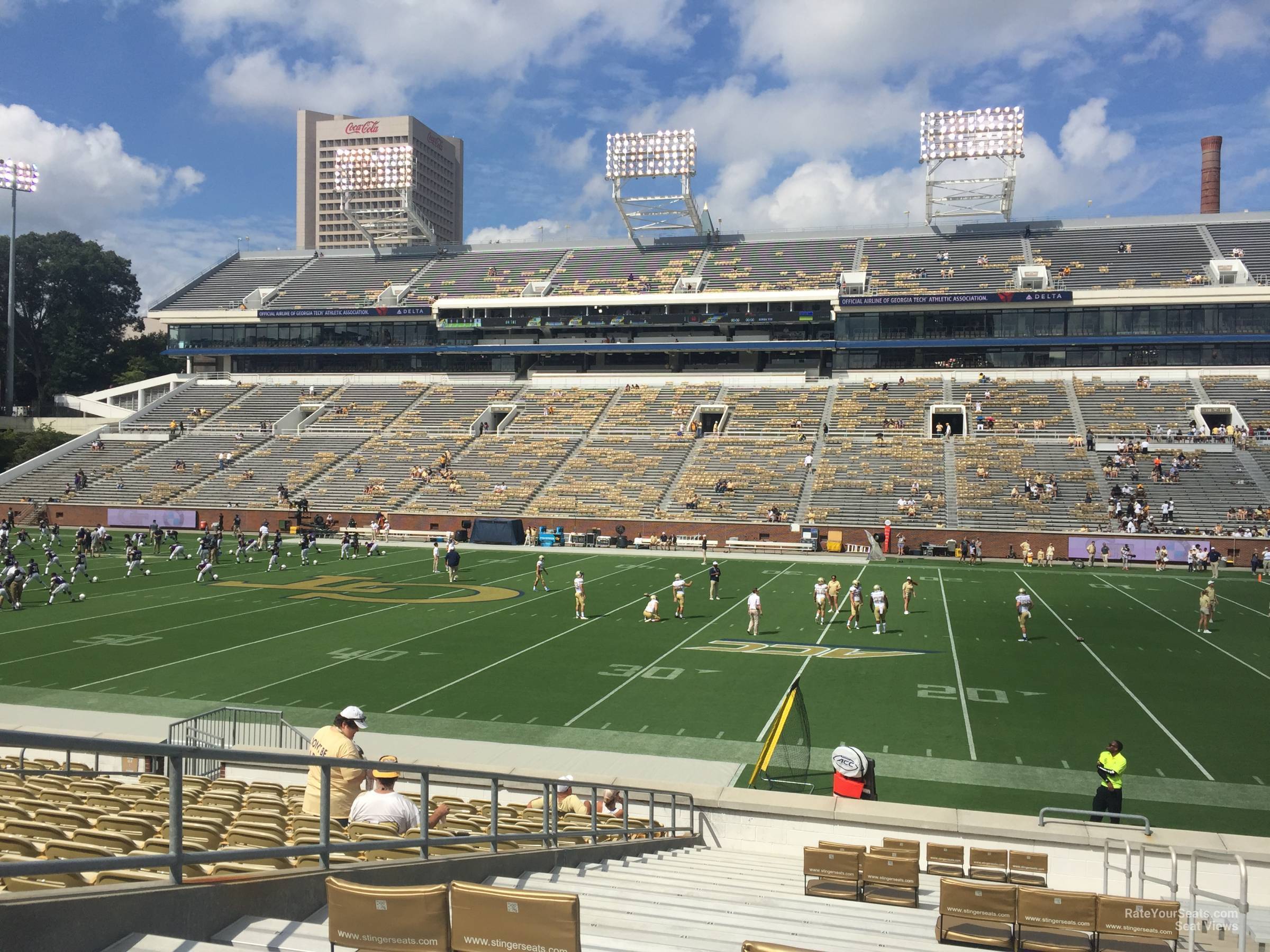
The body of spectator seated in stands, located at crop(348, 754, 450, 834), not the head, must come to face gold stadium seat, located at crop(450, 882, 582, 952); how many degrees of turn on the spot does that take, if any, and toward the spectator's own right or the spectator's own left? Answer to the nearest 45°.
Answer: approximately 180°

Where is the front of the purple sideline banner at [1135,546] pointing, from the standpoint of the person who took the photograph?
facing the viewer

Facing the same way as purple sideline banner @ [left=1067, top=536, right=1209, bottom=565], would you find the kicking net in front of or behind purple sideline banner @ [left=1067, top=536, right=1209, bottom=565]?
in front

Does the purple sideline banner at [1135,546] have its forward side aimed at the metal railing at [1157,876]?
yes

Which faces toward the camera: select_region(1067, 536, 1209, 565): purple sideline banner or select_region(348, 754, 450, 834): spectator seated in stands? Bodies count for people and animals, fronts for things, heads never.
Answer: the purple sideline banner

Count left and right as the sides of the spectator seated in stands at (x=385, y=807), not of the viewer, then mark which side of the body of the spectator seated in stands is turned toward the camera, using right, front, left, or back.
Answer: back

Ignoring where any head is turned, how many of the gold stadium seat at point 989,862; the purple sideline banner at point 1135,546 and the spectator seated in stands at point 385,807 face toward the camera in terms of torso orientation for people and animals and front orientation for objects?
1

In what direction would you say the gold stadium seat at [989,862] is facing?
away from the camera

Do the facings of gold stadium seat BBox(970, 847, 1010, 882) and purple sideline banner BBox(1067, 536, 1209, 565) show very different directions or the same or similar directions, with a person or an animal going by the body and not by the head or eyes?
very different directions

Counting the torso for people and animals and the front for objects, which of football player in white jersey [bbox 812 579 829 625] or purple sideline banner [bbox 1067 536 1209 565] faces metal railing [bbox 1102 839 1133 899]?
the purple sideline banner

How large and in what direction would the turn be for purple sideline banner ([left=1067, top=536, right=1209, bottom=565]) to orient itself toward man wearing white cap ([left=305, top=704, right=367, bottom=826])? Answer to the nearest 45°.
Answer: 0° — it already faces them
